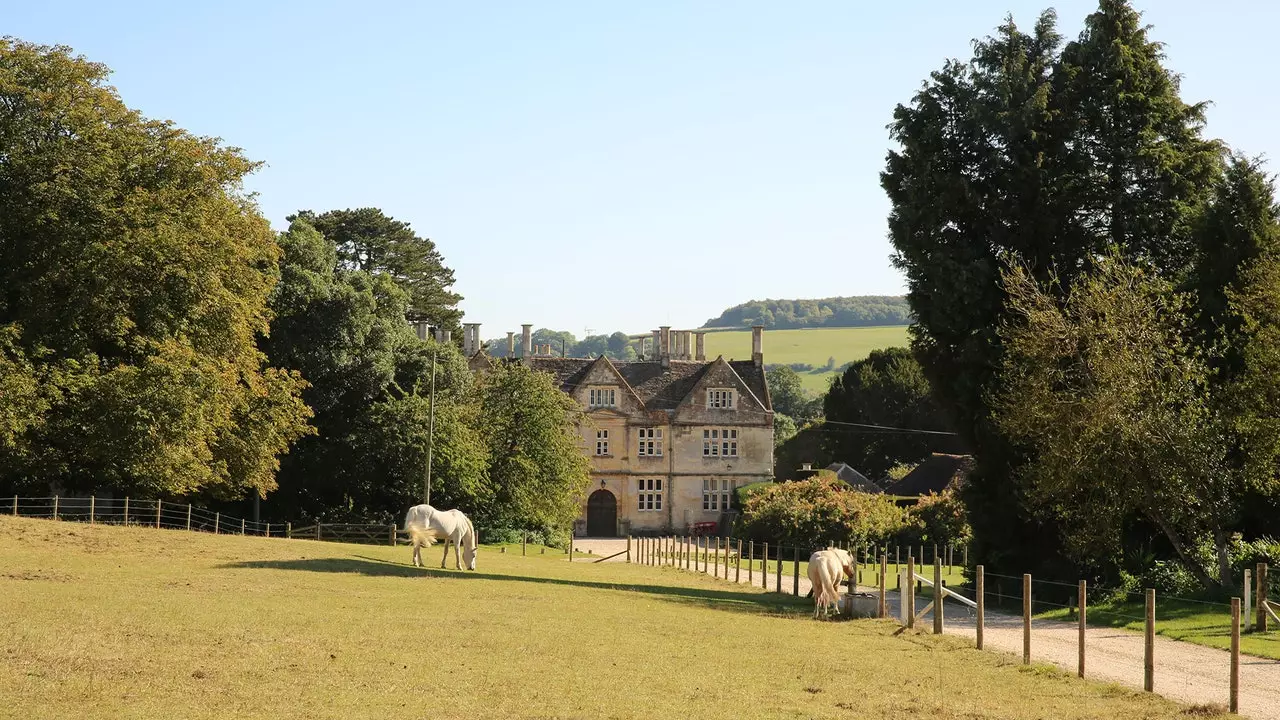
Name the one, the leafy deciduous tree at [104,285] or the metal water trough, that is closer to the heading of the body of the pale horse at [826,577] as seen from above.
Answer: the metal water trough

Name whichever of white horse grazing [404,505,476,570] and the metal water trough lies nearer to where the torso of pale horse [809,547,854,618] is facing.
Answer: the metal water trough

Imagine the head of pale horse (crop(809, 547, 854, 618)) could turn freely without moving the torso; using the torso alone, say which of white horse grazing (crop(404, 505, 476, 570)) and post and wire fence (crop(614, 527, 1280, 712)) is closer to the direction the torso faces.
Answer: the post and wire fence

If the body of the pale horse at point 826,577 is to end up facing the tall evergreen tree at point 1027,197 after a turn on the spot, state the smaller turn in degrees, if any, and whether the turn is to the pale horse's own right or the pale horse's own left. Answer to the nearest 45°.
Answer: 0° — it already faces it

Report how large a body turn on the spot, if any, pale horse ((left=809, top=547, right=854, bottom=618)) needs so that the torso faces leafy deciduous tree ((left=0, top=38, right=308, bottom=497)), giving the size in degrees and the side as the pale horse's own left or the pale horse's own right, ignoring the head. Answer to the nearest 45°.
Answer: approximately 90° to the pale horse's own left

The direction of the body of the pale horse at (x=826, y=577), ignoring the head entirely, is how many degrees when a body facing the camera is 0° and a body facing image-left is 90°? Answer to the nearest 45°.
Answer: approximately 225°

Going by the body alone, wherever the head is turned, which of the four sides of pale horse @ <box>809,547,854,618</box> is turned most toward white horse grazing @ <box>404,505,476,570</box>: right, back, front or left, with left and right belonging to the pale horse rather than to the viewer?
left
